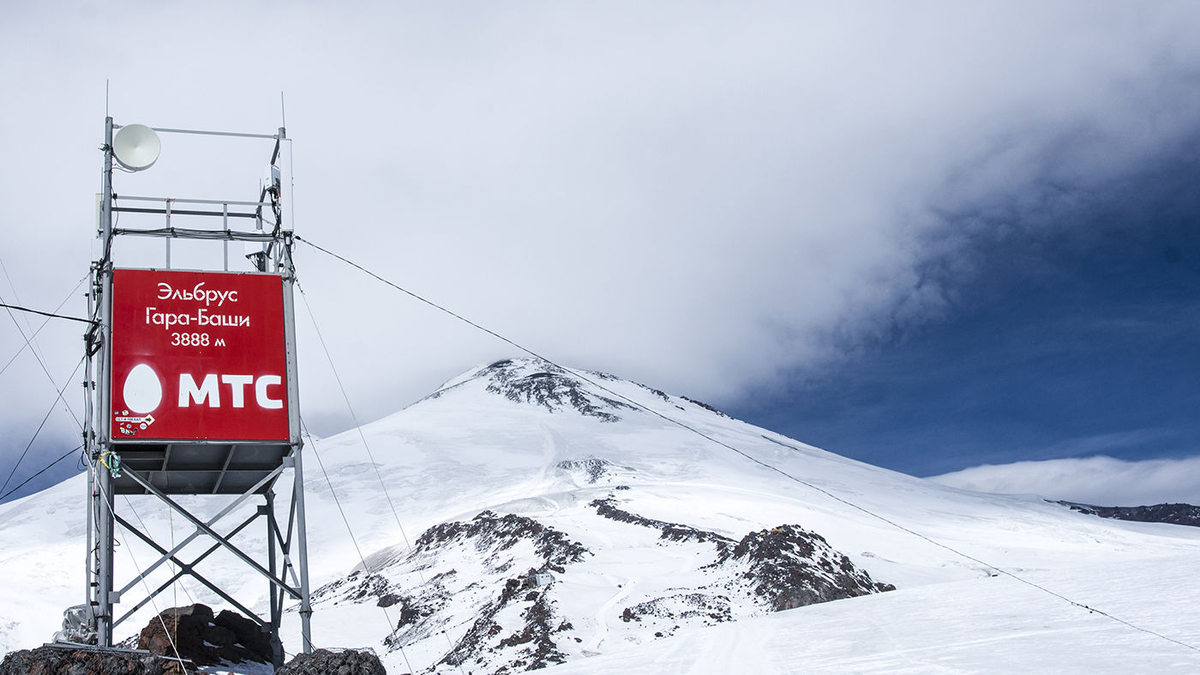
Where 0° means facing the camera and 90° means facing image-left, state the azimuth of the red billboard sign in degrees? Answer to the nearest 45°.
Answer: approximately 0°
